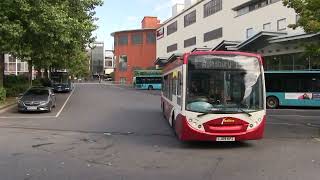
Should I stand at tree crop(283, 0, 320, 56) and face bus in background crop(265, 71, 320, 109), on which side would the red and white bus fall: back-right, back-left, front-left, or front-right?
back-left

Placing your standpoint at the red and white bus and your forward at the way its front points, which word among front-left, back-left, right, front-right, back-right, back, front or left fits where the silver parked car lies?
back-right

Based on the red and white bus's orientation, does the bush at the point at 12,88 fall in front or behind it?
behind

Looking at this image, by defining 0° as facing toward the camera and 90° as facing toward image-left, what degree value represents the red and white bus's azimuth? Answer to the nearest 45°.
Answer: approximately 0°

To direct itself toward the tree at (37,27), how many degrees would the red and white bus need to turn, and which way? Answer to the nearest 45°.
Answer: approximately 135° to its right

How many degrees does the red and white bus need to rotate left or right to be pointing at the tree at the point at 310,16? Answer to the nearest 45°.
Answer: approximately 135° to its left
